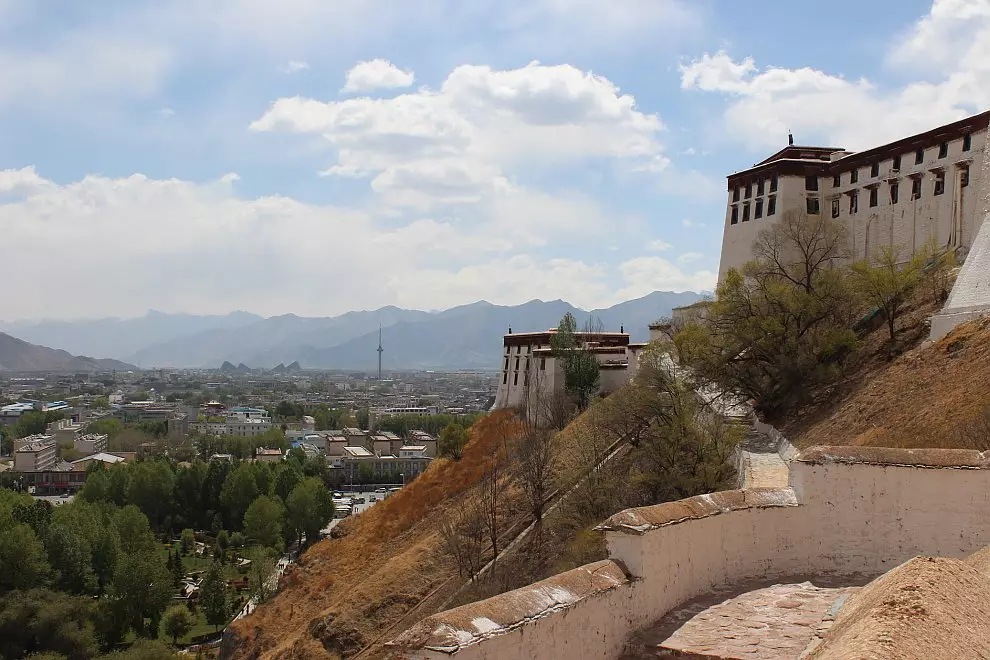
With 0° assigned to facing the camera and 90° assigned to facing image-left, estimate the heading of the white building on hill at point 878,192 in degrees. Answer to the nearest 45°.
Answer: approximately 45°
